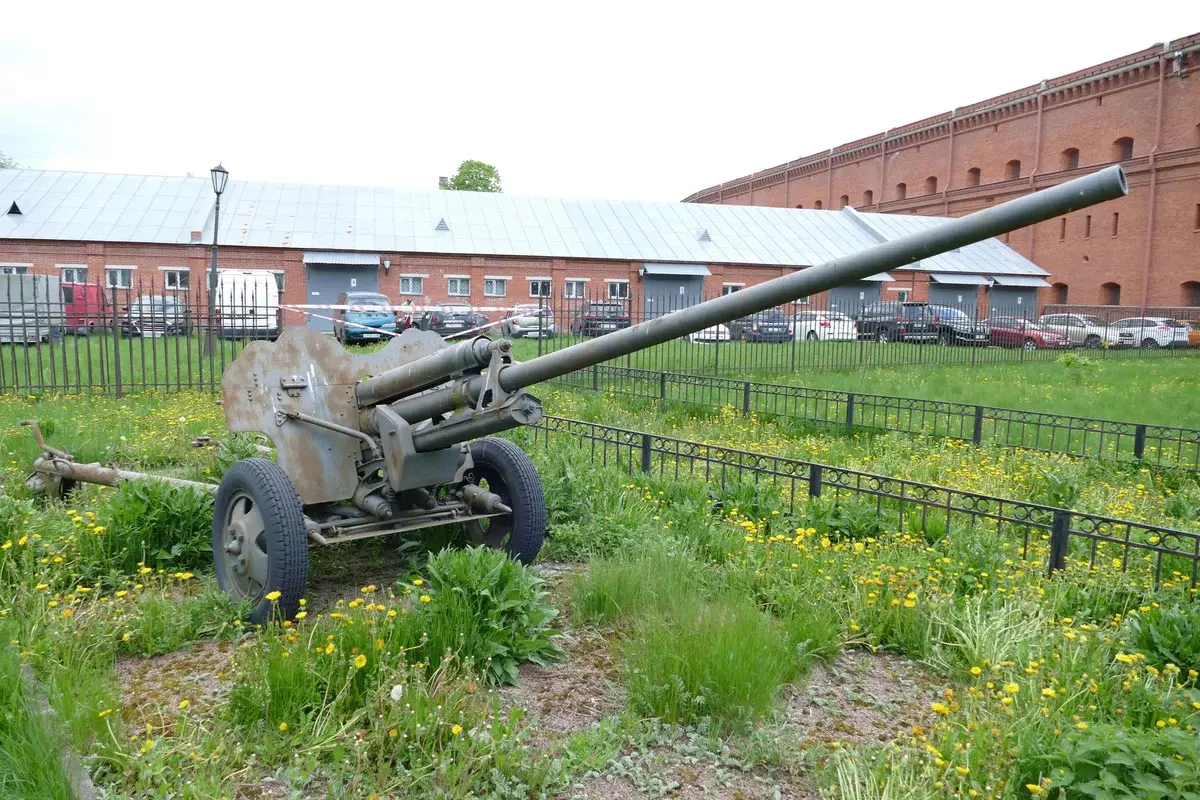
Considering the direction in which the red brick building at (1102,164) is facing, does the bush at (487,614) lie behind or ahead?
ahead

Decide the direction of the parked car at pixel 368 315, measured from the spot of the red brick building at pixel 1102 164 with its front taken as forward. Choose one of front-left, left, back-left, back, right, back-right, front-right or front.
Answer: front

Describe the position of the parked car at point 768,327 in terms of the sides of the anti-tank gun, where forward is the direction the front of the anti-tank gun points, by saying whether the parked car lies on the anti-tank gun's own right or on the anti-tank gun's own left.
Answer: on the anti-tank gun's own left

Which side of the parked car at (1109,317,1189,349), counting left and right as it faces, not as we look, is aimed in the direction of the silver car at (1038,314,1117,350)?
front

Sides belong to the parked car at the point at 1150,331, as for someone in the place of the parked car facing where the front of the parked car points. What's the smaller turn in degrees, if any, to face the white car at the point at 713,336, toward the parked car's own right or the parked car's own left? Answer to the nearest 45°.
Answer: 0° — it already faces it

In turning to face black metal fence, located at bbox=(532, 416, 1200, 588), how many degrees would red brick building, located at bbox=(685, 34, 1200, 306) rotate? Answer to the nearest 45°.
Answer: approximately 45° to its left

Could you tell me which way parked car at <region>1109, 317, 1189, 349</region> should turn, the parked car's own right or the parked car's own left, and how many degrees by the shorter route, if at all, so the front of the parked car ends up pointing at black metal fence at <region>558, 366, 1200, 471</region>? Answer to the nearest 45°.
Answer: approximately 45° to the parked car's own left

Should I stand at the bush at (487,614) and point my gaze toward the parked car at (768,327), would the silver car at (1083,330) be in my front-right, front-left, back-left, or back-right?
front-right
